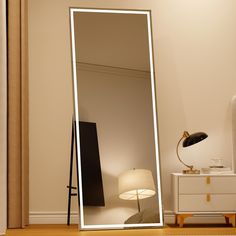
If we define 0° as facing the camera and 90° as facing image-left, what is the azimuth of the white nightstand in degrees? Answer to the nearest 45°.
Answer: approximately 0°

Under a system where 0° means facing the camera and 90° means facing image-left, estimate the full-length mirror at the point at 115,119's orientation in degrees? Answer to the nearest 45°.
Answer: approximately 0°

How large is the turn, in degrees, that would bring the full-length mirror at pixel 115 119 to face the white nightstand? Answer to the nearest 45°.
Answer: approximately 90° to its left

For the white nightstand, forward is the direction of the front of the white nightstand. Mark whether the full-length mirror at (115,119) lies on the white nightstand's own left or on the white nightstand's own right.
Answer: on the white nightstand's own right

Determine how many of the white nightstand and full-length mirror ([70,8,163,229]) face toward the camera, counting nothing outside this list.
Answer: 2
